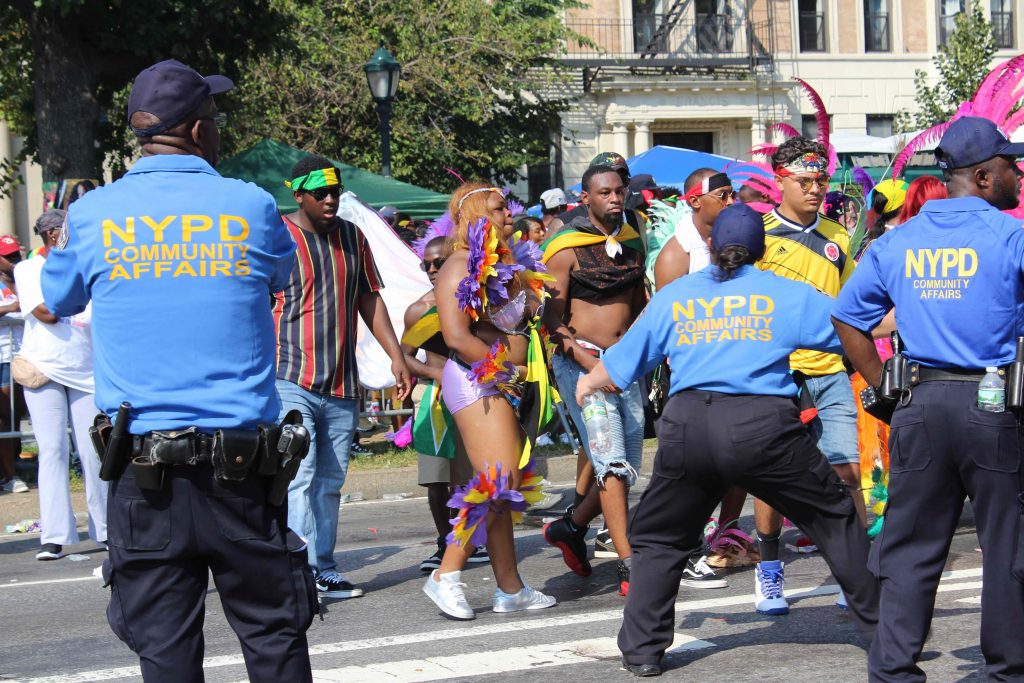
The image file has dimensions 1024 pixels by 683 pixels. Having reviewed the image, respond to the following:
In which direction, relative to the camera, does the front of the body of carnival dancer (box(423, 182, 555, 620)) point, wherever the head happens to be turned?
to the viewer's right

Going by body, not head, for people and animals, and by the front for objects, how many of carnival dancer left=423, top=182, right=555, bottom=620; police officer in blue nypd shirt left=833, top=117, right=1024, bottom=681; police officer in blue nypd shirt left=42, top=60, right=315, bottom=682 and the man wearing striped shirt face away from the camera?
2

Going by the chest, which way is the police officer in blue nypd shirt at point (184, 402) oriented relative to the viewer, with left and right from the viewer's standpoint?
facing away from the viewer

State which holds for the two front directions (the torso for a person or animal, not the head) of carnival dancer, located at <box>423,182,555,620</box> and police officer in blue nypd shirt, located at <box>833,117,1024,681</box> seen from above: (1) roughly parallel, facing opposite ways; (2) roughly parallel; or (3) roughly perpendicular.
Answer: roughly perpendicular

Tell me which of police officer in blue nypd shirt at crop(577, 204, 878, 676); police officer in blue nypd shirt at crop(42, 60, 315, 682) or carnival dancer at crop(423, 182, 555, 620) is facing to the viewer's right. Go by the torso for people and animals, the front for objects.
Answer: the carnival dancer

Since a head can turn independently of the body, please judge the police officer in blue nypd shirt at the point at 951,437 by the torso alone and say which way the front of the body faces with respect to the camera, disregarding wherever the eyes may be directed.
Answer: away from the camera

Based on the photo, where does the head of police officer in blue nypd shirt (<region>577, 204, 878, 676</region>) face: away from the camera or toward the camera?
away from the camera

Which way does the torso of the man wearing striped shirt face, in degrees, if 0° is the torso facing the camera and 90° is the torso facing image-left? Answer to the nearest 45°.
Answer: approximately 315°

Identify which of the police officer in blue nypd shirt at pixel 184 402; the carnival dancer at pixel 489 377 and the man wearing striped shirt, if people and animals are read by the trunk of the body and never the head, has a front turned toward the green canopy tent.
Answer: the police officer in blue nypd shirt

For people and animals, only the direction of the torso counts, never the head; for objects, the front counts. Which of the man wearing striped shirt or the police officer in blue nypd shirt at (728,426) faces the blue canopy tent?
the police officer in blue nypd shirt

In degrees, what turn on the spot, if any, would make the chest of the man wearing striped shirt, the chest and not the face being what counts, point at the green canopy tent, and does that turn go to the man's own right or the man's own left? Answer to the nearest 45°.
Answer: approximately 135° to the man's own left

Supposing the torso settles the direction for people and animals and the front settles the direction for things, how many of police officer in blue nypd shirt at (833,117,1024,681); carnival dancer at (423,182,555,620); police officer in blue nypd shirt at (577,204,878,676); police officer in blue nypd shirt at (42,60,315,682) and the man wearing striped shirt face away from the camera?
3

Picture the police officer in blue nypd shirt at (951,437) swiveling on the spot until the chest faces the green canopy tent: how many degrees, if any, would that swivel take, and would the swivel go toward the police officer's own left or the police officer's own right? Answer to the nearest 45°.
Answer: approximately 45° to the police officer's own left

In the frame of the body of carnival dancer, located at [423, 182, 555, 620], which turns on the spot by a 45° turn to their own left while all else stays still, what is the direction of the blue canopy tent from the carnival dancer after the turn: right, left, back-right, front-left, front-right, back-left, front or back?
front-left

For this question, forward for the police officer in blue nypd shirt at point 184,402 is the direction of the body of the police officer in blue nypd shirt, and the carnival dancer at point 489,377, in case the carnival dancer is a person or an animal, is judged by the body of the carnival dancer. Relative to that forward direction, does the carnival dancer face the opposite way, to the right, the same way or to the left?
to the right
